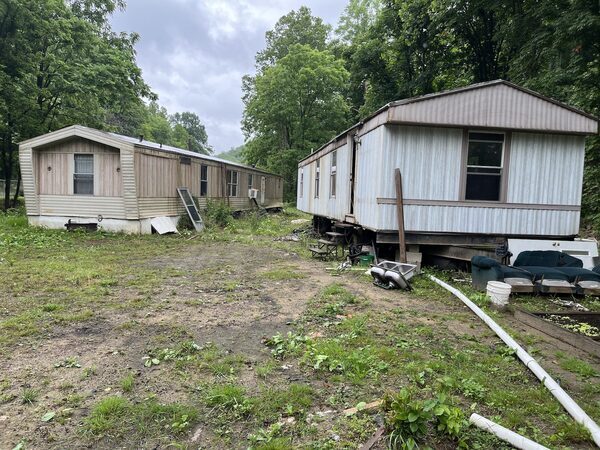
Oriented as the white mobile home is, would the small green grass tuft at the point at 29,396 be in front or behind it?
in front

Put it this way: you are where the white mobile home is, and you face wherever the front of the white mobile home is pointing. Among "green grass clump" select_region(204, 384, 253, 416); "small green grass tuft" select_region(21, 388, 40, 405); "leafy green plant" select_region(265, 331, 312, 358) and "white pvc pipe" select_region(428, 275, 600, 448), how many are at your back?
0

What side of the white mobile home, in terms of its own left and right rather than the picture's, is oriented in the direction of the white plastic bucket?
left

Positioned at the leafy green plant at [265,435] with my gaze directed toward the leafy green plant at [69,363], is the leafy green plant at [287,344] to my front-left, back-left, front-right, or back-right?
front-right

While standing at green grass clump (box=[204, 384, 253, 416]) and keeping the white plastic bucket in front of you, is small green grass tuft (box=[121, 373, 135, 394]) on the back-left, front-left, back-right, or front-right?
back-left

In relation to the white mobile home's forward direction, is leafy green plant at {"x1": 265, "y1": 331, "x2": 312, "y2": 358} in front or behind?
in front

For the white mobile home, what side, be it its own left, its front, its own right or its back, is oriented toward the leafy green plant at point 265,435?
front

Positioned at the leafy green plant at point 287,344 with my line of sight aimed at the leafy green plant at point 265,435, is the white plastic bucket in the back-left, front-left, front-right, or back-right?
back-left

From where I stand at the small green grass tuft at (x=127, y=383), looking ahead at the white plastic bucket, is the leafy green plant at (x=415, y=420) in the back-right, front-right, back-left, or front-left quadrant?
front-right

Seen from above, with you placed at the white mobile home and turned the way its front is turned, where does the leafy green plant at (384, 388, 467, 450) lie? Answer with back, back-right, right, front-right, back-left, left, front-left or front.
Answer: left
